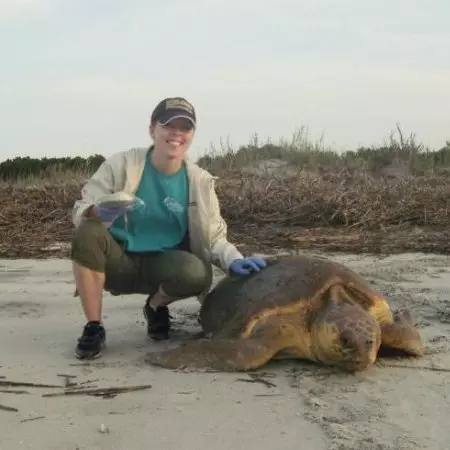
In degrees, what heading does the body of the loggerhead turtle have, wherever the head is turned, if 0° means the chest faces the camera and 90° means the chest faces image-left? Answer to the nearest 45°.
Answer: approximately 315°

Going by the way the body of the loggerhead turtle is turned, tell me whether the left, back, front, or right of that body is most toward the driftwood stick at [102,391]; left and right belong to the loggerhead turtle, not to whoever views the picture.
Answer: right

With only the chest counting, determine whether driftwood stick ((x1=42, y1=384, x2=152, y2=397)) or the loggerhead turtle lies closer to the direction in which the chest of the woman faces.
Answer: the driftwood stick

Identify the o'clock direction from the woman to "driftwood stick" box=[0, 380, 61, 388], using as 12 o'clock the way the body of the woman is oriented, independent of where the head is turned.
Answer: The driftwood stick is roughly at 1 o'clock from the woman.

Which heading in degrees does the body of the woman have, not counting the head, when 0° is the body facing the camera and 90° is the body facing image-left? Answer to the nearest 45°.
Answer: approximately 0°
